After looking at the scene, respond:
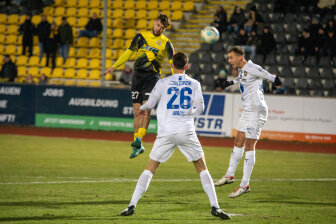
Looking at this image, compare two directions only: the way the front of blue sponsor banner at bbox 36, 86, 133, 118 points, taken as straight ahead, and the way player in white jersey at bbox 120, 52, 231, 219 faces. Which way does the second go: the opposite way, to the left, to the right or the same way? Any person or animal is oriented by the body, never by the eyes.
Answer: the opposite way

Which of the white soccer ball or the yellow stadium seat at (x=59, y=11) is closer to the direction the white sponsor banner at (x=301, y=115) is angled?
the white soccer ball

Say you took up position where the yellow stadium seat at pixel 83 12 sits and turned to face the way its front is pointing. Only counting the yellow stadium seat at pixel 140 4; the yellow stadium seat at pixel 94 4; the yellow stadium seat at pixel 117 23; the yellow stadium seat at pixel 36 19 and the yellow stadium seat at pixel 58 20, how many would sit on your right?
2

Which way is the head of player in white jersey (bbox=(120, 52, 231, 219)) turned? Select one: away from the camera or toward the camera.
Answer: away from the camera

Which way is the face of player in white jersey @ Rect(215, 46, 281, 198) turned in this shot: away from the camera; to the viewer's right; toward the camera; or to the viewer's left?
to the viewer's left

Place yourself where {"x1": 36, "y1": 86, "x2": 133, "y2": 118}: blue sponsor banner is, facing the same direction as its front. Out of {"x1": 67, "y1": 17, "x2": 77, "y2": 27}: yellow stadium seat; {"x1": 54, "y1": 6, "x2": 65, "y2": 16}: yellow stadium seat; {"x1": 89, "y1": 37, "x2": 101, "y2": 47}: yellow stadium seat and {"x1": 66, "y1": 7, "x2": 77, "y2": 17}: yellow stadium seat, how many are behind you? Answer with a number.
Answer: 4

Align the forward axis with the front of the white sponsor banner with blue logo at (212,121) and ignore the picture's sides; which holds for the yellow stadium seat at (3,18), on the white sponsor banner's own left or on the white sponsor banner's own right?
on the white sponsor banner's own right

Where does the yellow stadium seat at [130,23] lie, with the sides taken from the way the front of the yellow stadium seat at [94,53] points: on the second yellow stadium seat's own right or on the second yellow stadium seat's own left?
on the second yellow stadium seat's own left

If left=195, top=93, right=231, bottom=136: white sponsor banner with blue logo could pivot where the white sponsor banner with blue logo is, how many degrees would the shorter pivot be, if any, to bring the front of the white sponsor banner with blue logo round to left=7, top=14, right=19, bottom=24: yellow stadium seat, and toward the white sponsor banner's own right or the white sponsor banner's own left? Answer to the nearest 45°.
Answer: approximately 135° to the white sponsor banner's own right

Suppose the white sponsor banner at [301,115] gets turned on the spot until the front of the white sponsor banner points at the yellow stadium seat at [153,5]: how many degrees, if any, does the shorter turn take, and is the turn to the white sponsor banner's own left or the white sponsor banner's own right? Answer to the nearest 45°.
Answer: approximately 135° to the white sponsor banner's own right

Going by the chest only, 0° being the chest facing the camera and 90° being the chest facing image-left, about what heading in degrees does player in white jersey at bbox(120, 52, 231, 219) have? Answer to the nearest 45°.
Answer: approximately 180°
